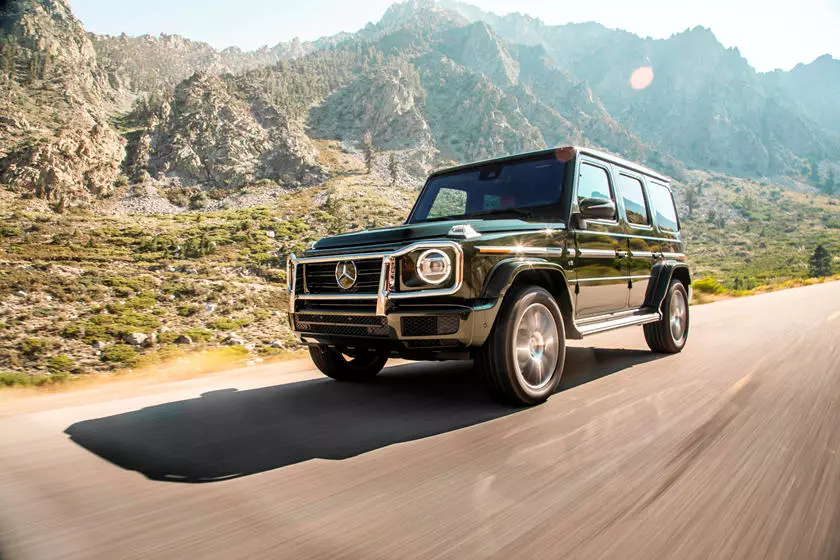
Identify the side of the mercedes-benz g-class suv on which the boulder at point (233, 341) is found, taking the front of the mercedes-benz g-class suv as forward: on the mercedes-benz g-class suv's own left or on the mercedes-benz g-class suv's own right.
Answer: on the mercedes-benz g-class suv's own right

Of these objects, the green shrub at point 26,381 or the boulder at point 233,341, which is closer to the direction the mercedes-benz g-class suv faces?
the green shrub

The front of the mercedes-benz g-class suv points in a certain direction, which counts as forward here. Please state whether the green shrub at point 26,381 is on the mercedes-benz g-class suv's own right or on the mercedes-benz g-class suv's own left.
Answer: on the mercedes-benz g-class suv's own right

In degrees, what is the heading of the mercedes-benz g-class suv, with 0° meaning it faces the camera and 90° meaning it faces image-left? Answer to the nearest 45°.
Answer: approximately 45°

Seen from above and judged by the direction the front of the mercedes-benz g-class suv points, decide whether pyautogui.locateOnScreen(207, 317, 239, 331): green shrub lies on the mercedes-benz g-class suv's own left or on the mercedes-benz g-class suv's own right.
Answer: on the mercedes-benz g-class suv's own right

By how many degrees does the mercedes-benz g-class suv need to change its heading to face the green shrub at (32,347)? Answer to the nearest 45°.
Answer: approximately 90° to its right

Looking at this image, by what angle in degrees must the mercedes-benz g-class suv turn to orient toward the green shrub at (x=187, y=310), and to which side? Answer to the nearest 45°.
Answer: approximately 90° to its right

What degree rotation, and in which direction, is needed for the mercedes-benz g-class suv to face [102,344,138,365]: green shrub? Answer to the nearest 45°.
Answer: approximately 90° to its right

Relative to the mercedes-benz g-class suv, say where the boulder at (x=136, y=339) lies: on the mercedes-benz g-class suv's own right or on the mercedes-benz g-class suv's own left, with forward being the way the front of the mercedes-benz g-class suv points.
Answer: on the mercedes-benz g-class suv's own right

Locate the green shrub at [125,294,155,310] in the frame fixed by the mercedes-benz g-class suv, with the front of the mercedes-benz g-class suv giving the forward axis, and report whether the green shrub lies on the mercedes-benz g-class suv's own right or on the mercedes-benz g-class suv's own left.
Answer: on the mercedes-benz g-class suv's own right
